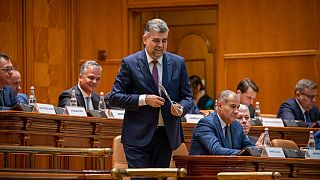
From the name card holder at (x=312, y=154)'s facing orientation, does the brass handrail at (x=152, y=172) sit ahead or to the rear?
ahead

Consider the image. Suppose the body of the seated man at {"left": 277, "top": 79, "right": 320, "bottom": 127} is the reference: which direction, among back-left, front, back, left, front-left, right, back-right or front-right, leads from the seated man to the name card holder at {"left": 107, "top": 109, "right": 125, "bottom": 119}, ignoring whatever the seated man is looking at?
right

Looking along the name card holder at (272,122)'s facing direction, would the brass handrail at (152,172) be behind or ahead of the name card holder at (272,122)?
ahead

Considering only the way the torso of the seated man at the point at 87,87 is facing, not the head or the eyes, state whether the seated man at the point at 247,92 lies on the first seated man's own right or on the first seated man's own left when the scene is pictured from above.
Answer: on the first seated man's own left

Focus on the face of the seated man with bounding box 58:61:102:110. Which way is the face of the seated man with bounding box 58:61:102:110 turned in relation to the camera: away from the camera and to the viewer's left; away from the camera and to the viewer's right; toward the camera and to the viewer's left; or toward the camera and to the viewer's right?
toward the camera and to the viewer's right

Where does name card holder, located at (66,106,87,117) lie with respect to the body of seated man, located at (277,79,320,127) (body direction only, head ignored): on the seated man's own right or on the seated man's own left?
on the seated man's own right

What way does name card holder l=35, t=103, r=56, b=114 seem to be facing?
toward the camera

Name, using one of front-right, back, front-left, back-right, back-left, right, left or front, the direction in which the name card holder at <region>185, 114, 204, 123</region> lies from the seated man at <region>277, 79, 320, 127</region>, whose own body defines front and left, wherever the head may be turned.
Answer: right

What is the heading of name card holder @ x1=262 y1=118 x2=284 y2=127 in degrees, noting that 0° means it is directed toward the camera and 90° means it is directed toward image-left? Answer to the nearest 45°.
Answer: approximately 0°

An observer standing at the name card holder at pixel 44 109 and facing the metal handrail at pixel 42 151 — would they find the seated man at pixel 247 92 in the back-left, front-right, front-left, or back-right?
back-left

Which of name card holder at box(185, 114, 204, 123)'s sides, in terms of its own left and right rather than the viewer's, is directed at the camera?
front
